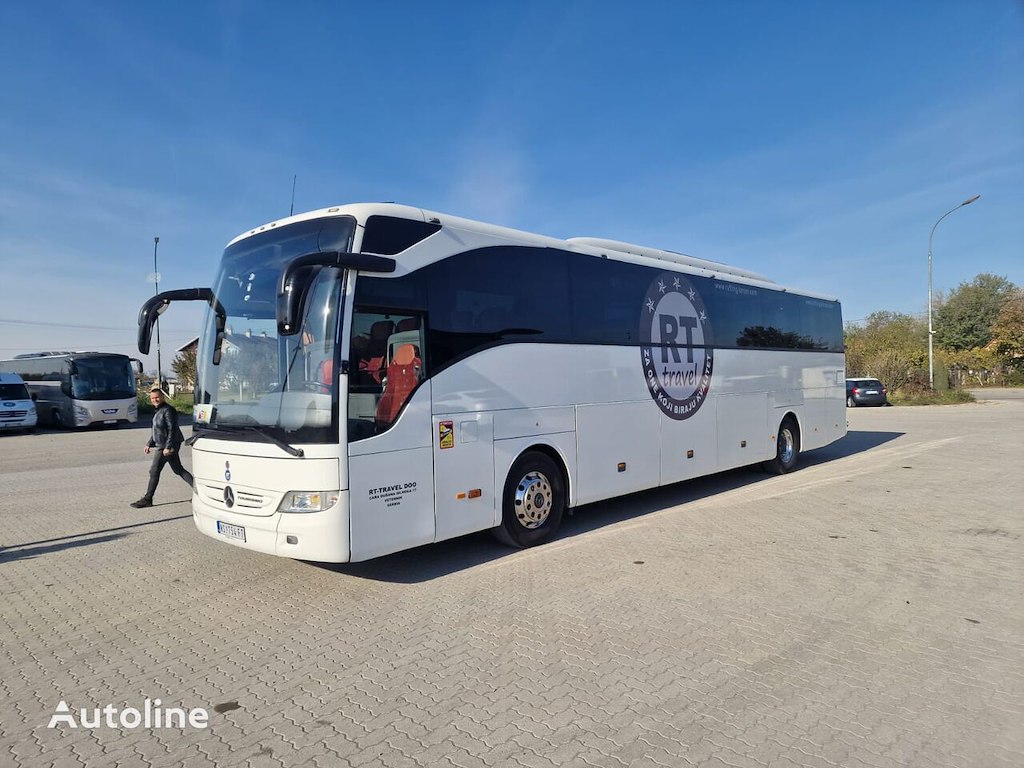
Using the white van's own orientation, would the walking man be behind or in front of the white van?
in front

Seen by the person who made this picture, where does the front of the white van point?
facing the viewer and to the right of the viewer

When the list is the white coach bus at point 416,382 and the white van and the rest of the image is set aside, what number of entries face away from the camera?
0

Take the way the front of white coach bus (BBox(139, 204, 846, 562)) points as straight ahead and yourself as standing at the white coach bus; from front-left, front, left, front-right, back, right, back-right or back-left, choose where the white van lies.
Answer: right

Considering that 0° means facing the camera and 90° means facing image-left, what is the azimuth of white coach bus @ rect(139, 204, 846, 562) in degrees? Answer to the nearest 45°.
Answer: approximately 45°

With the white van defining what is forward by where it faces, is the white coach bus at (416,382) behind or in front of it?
in front

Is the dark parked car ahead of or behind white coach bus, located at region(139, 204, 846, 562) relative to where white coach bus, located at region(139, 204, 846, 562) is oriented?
behind
